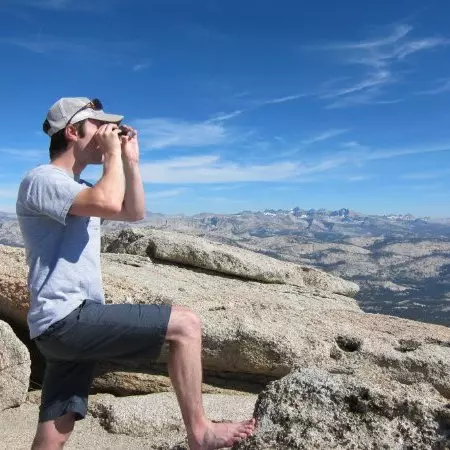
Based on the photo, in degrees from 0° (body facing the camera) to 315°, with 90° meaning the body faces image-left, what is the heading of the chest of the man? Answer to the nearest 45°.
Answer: approximately 270°

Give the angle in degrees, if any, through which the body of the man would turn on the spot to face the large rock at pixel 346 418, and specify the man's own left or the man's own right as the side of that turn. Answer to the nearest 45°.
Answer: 0° — they already face it

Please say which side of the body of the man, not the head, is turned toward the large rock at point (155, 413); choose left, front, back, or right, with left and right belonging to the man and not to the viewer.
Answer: left

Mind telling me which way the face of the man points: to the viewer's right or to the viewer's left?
to the viewer's right

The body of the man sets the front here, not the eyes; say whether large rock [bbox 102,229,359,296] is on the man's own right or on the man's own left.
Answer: on the man's own left
